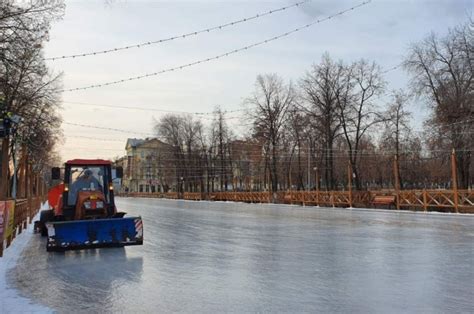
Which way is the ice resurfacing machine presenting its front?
toward the camera

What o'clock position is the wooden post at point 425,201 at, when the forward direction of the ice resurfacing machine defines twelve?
The wooden post is roughly at 8 o'clock from the ice resurfacing machine.

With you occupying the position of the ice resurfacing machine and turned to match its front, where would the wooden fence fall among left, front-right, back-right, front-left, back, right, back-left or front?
back-left
